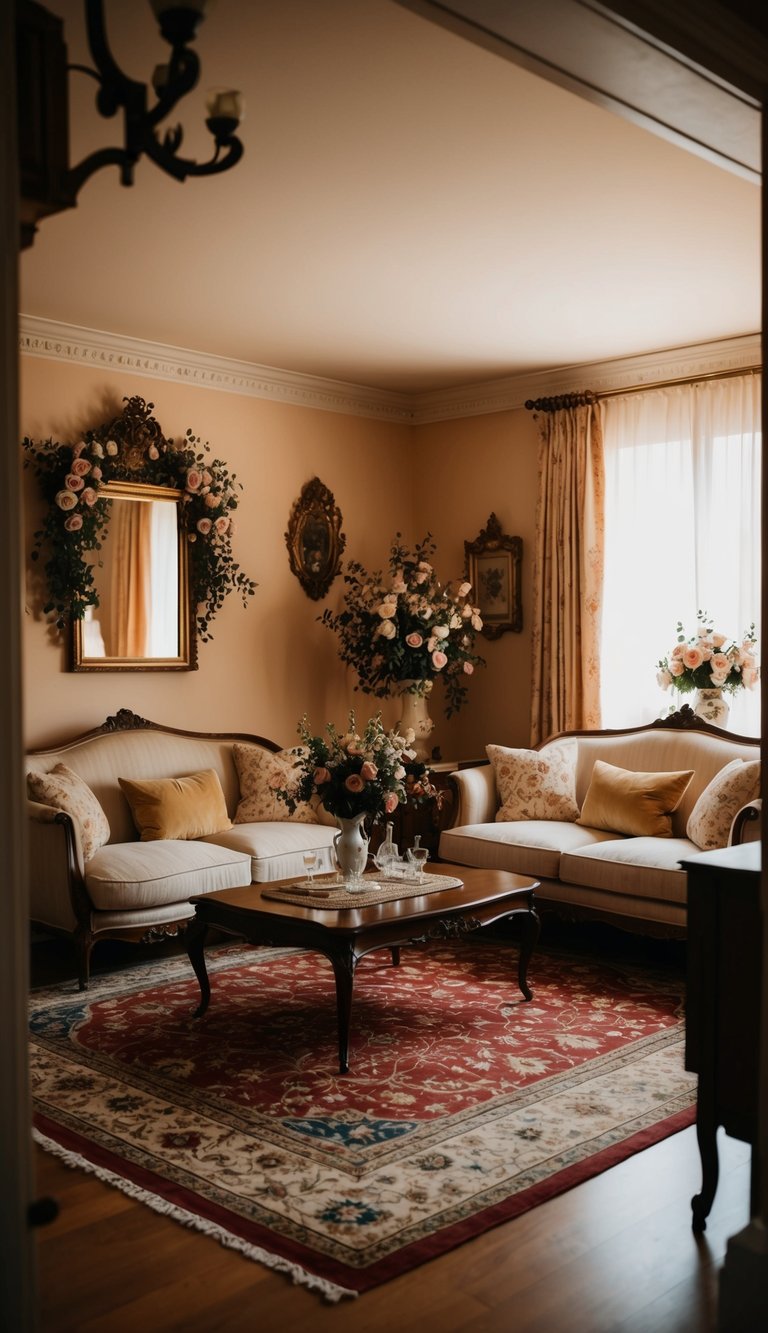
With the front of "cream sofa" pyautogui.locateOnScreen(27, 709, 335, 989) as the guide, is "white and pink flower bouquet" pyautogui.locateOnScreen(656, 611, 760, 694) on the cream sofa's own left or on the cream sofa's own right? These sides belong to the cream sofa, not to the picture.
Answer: on the cream sofa's own left

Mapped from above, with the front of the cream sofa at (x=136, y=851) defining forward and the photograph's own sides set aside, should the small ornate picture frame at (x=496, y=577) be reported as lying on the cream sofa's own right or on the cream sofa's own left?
on the cream sofa's own left

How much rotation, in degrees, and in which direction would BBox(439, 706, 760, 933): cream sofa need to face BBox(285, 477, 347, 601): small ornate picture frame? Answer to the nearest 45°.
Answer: approximately 90° to its right

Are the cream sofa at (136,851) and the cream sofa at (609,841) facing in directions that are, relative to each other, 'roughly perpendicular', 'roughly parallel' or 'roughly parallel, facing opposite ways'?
roughly perpendicular

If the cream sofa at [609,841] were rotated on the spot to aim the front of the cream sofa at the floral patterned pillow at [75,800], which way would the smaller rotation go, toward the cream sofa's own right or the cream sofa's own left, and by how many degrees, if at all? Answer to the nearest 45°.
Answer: approximately 45° to the cream sofa's own right

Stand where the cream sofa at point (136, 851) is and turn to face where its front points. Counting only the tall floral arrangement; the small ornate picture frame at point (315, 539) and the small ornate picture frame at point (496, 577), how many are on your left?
3

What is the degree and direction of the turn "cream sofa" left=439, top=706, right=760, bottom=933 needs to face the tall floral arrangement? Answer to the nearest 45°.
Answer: approximately 90° to its right

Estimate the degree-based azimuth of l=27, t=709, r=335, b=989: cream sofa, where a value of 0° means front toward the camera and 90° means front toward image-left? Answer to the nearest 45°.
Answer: approximately 315°

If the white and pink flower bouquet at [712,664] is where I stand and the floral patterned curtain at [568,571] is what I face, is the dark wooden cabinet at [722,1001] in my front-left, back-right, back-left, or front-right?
back-left

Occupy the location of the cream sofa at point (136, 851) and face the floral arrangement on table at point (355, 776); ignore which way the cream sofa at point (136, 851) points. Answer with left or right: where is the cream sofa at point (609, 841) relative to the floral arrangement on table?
left
